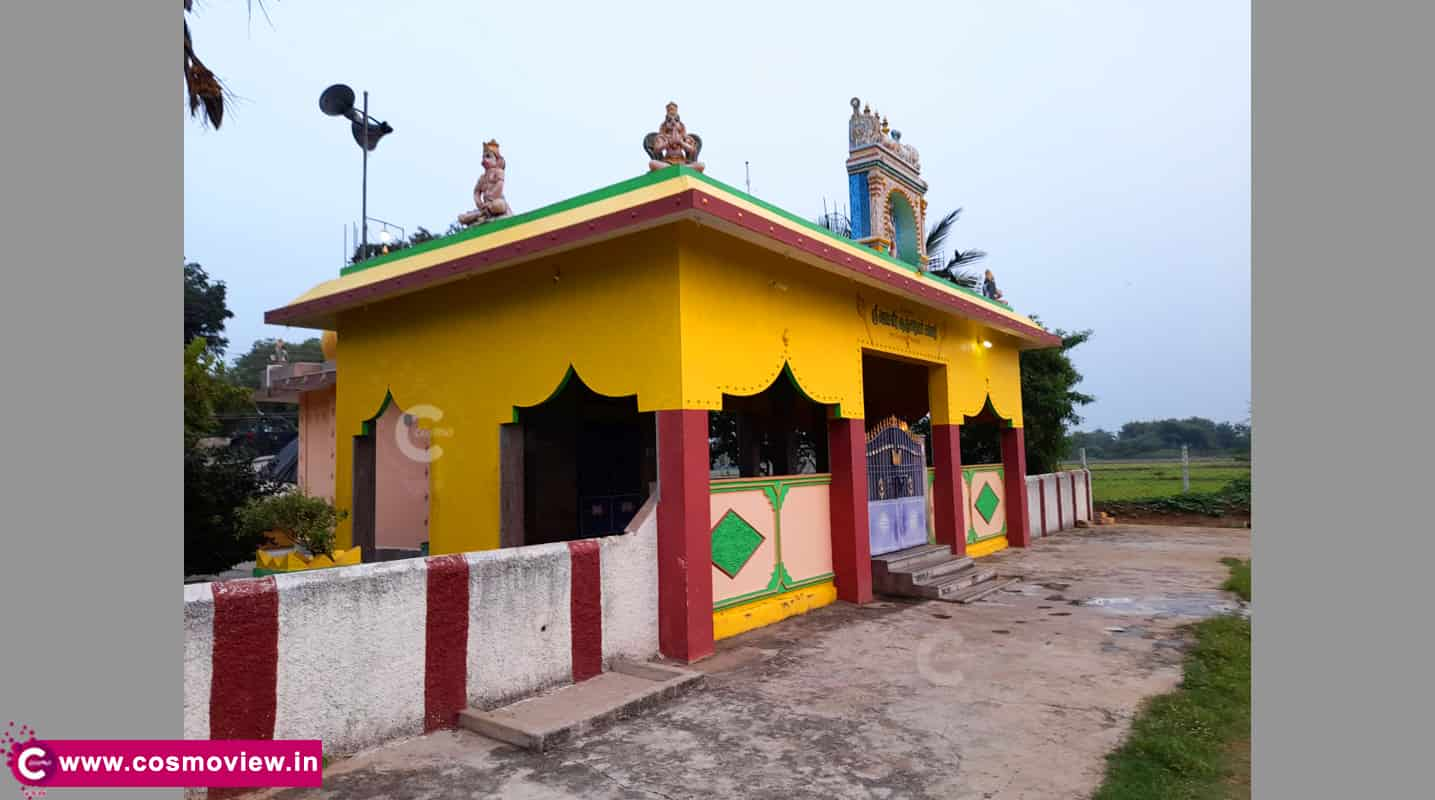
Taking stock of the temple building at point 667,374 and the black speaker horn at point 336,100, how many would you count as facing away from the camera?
0

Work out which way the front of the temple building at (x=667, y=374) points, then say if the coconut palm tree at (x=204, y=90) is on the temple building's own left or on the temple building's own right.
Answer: on the temple building's own right

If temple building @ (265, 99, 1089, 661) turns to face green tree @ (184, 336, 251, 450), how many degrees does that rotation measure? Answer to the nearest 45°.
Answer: approximately 135° to its right

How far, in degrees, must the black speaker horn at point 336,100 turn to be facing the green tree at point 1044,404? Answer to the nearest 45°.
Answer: approximately 135° to its left

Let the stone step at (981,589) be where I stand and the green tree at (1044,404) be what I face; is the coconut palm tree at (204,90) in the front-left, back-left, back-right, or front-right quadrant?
back-left

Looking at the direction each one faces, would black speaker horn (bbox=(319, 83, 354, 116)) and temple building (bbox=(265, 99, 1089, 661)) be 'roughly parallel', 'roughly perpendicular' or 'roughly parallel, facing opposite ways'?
roughly perpendicular

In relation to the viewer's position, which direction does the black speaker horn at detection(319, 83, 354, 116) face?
facing the viewer and to the left of the viewer

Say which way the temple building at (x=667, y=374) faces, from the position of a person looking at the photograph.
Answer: facing the viewer and to the right of the viewer

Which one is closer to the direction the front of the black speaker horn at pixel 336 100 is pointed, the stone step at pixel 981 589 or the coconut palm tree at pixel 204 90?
the coconut palm tree

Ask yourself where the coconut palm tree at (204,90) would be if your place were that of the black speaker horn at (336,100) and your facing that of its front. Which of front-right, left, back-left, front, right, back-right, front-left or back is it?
front-left

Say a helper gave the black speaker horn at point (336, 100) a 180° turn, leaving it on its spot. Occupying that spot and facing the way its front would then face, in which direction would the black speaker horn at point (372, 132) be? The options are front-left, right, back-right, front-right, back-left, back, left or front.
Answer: front

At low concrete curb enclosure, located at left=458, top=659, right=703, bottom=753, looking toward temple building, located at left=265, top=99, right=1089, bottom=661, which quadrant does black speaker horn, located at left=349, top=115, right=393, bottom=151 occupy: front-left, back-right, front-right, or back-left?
front-left

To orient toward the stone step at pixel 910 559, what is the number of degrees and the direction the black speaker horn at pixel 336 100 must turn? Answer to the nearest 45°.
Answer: approximately 90° to its left

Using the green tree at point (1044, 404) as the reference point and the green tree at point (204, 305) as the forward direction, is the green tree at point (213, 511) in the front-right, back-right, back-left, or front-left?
front-left

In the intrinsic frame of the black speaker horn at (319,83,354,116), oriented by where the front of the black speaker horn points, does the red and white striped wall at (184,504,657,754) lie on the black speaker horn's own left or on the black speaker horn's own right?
on the black speaker horn's own left
